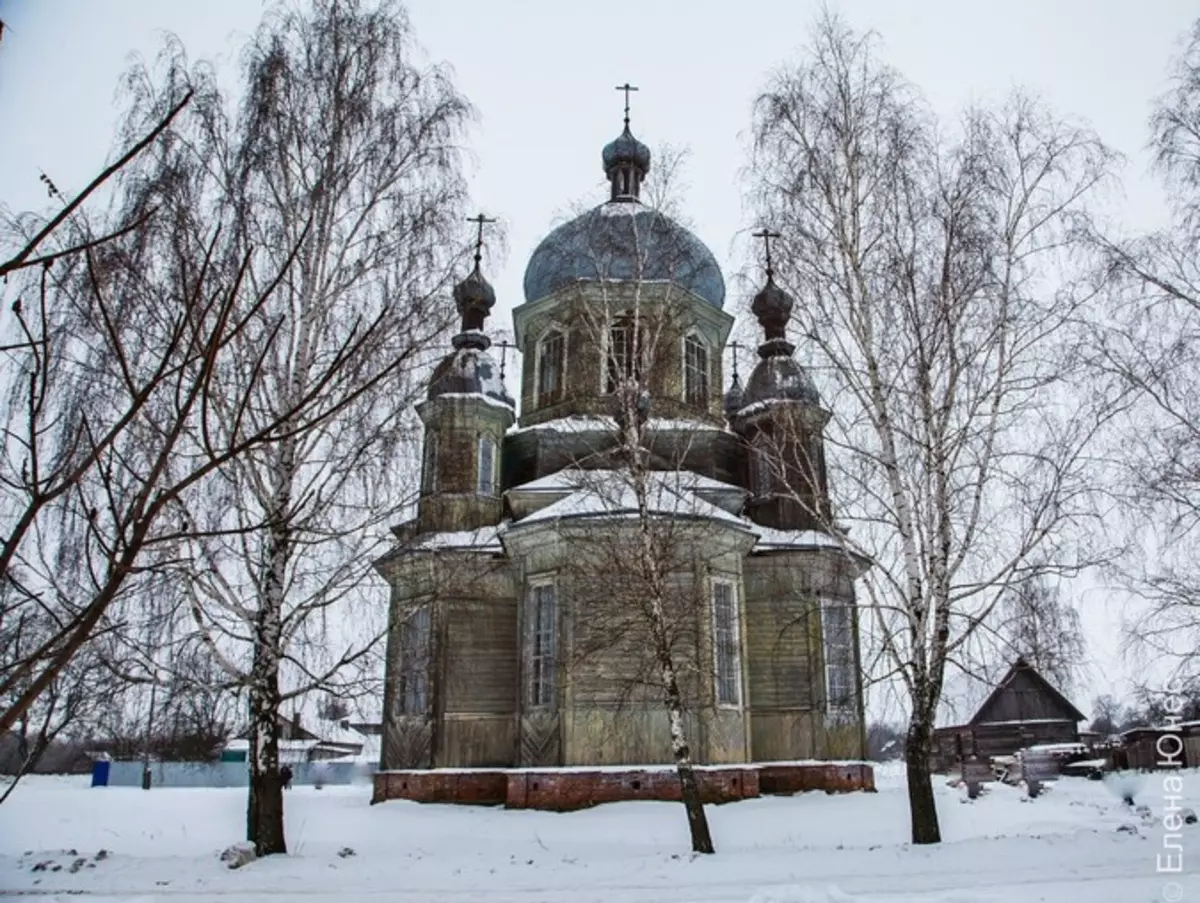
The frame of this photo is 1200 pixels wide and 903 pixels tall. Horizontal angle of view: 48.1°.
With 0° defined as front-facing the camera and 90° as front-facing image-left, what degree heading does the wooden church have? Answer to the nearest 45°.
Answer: approximately 180°

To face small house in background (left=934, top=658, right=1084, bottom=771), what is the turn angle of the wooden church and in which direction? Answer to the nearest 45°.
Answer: approximately 45° to its right

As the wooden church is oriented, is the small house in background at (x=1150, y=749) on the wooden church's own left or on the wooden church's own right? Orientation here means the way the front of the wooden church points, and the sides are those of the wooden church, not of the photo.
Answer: on the wooden church's own right
